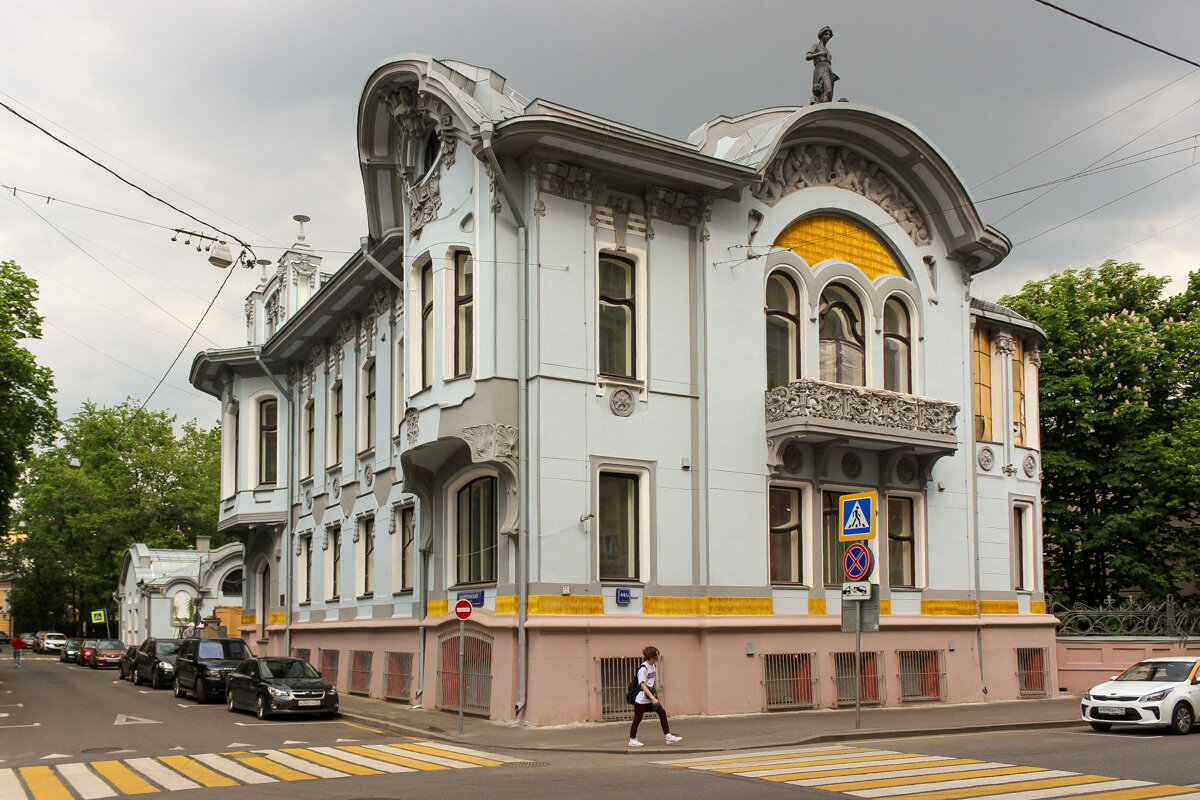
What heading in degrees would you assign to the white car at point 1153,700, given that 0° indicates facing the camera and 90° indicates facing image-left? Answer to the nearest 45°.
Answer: approximately 45°

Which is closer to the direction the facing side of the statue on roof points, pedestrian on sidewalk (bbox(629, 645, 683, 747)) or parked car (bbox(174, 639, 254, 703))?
the pedestrian on sidewalk

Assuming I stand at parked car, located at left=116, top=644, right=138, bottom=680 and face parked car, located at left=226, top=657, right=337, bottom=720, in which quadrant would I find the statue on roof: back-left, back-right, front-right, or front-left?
front-left

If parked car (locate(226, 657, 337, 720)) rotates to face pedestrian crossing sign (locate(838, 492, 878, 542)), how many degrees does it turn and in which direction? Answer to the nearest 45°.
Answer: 0° — it already faces it

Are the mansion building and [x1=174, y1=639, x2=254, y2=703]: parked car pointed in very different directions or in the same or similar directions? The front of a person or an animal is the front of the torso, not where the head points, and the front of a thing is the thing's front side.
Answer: same or similar directions

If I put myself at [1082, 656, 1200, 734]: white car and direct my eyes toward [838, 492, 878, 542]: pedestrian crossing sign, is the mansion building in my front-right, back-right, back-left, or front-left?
front-right

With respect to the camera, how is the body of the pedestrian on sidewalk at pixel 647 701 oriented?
to the viewer's right

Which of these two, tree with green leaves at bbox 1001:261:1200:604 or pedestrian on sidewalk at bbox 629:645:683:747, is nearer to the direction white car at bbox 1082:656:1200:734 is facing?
the pedestrian on sidewalk

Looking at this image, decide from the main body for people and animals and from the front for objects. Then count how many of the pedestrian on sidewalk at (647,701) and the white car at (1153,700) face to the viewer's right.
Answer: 1

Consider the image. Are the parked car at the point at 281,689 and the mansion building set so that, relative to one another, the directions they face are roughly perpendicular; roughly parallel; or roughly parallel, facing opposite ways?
roughly parallel

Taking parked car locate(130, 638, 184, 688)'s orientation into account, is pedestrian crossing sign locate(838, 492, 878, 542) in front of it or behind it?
in front

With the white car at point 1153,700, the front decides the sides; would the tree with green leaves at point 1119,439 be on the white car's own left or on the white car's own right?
on the white car's own right

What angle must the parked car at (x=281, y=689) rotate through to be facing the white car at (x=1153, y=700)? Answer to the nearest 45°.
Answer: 0° — it already faces it

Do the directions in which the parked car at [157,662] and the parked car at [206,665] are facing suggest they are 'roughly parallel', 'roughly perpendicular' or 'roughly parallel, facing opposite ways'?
roughly parallel
